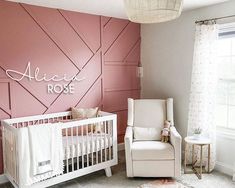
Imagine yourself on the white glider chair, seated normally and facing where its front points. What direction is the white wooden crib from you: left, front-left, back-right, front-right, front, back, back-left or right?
right

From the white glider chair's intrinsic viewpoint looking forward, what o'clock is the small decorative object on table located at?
The small decorative object on table is roughly at 8 o'clock from the white glider chair.

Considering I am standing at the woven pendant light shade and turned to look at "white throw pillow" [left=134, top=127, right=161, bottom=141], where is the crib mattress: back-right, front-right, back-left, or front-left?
front-left

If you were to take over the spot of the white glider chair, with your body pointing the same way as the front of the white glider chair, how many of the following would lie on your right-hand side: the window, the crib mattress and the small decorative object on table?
1

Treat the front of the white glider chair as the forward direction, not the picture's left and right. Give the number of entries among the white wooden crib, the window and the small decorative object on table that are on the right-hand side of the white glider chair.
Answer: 1

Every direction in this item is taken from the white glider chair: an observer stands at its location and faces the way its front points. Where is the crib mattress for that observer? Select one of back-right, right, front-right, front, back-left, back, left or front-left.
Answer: right

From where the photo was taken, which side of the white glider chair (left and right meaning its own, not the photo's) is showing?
front
